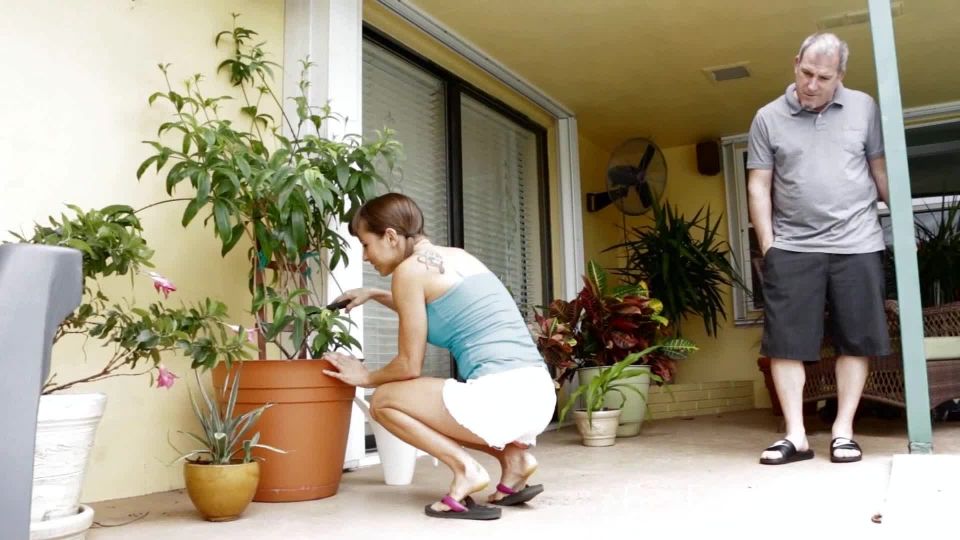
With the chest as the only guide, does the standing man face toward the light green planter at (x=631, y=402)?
no

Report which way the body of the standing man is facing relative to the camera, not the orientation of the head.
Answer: toward the camera

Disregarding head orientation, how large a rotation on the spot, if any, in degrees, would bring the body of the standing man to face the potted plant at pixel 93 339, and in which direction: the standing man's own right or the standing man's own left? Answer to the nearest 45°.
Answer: approximately 45° to the standing man's own right

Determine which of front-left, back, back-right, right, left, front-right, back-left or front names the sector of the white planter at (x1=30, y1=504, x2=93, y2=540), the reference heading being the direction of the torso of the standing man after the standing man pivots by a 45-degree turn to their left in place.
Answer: right

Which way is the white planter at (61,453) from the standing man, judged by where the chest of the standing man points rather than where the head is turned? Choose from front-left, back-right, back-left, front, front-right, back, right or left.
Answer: front-right

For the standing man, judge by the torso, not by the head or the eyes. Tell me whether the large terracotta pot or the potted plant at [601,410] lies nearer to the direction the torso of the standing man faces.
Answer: the large terracotta pot

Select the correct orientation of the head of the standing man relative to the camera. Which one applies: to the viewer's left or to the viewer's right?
to the viewer's left

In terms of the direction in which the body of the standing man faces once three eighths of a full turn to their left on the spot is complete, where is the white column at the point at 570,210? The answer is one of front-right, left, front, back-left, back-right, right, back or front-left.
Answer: left

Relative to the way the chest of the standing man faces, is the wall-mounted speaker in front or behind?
behind

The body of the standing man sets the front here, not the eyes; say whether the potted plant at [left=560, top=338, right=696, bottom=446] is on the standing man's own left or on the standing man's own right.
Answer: on the standing man's own right

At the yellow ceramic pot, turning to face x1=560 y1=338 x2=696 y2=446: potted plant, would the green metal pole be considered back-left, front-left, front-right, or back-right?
front-right

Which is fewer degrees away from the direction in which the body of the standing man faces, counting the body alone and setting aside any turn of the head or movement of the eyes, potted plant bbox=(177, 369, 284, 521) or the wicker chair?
the potted plant
